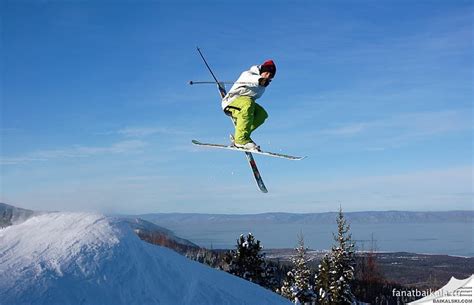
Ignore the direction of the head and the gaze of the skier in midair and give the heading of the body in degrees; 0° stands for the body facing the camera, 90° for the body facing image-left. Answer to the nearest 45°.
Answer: approximately 270°
